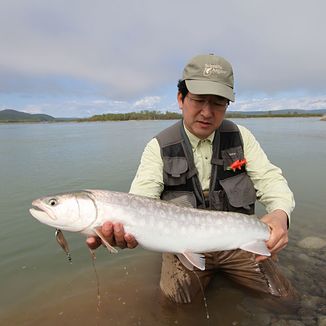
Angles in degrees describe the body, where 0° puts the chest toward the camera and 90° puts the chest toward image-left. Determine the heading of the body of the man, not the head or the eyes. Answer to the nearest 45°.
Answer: approximately 0°
